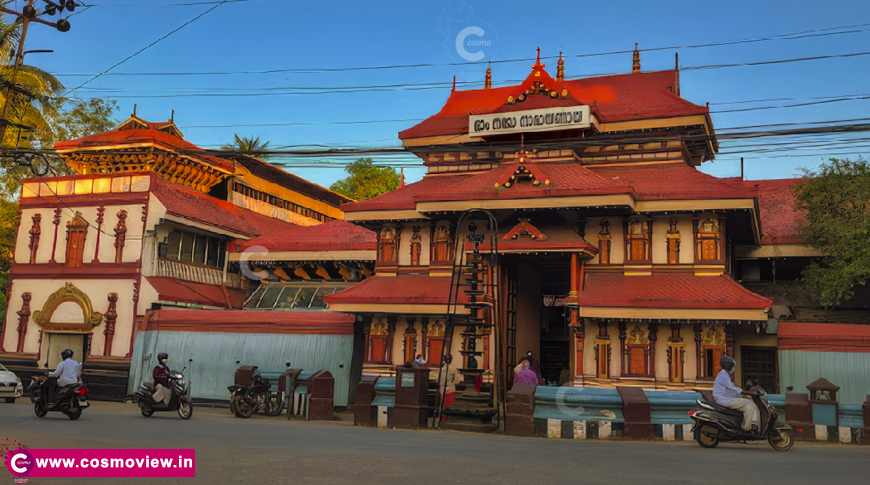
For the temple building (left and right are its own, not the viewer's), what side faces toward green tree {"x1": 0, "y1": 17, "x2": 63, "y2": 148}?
right

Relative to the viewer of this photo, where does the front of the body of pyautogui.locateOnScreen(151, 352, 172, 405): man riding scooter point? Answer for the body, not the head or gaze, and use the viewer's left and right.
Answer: facing the viewer and to the right of the viewer

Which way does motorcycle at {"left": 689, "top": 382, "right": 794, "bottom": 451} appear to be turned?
to the viewer's right

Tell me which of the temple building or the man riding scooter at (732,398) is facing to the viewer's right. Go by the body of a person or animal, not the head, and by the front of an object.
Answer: the man riding scooter

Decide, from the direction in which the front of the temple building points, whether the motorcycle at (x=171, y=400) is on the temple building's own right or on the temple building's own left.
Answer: on the temple building's own right

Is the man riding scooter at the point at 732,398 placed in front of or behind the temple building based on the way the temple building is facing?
in front
